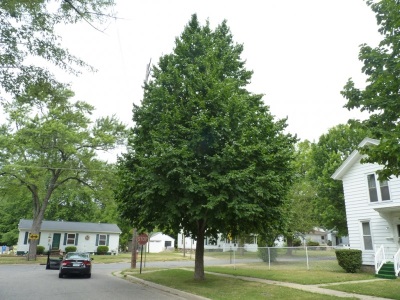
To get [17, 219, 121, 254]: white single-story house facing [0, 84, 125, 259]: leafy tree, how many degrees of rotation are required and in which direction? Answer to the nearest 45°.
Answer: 0° — it already faces it

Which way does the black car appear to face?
away from the camera

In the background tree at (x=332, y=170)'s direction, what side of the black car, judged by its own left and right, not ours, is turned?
right

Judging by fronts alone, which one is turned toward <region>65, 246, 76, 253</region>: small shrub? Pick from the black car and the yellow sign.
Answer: the black car

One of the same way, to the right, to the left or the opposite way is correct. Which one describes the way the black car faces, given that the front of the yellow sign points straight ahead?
the opposite way

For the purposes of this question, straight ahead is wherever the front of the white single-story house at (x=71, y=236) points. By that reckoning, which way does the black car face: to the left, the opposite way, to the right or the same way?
the opposite way

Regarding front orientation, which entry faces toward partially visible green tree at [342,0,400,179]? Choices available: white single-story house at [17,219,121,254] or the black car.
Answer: the white single-story house

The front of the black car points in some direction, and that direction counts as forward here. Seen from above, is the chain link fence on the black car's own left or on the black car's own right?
on the black car's own right

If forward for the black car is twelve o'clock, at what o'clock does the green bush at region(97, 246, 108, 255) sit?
The green bush is roughly at 12 o'clock from the black car.

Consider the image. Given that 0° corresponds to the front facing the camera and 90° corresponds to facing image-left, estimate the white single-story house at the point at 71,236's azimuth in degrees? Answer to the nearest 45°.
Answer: approximately 0°
